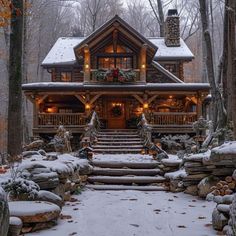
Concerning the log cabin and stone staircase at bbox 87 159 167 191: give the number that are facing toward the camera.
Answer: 2

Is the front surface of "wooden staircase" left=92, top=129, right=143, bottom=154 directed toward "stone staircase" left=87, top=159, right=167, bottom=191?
yes

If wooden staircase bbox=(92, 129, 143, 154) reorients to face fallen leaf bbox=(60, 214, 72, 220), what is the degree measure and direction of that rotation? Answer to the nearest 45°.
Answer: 0° — it already faces it

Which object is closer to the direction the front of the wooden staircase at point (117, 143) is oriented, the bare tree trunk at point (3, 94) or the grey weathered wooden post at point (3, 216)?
the grey weathered wooden post

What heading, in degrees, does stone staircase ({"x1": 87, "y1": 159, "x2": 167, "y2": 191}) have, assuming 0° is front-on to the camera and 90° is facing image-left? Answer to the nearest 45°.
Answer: approximately 0°

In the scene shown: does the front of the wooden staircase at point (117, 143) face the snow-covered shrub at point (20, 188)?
yes

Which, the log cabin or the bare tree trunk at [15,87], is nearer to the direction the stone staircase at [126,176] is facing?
the bare tree trunk

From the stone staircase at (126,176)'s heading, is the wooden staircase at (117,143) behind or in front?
behind

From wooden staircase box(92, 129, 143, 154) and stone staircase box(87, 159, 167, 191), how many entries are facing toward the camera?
2
